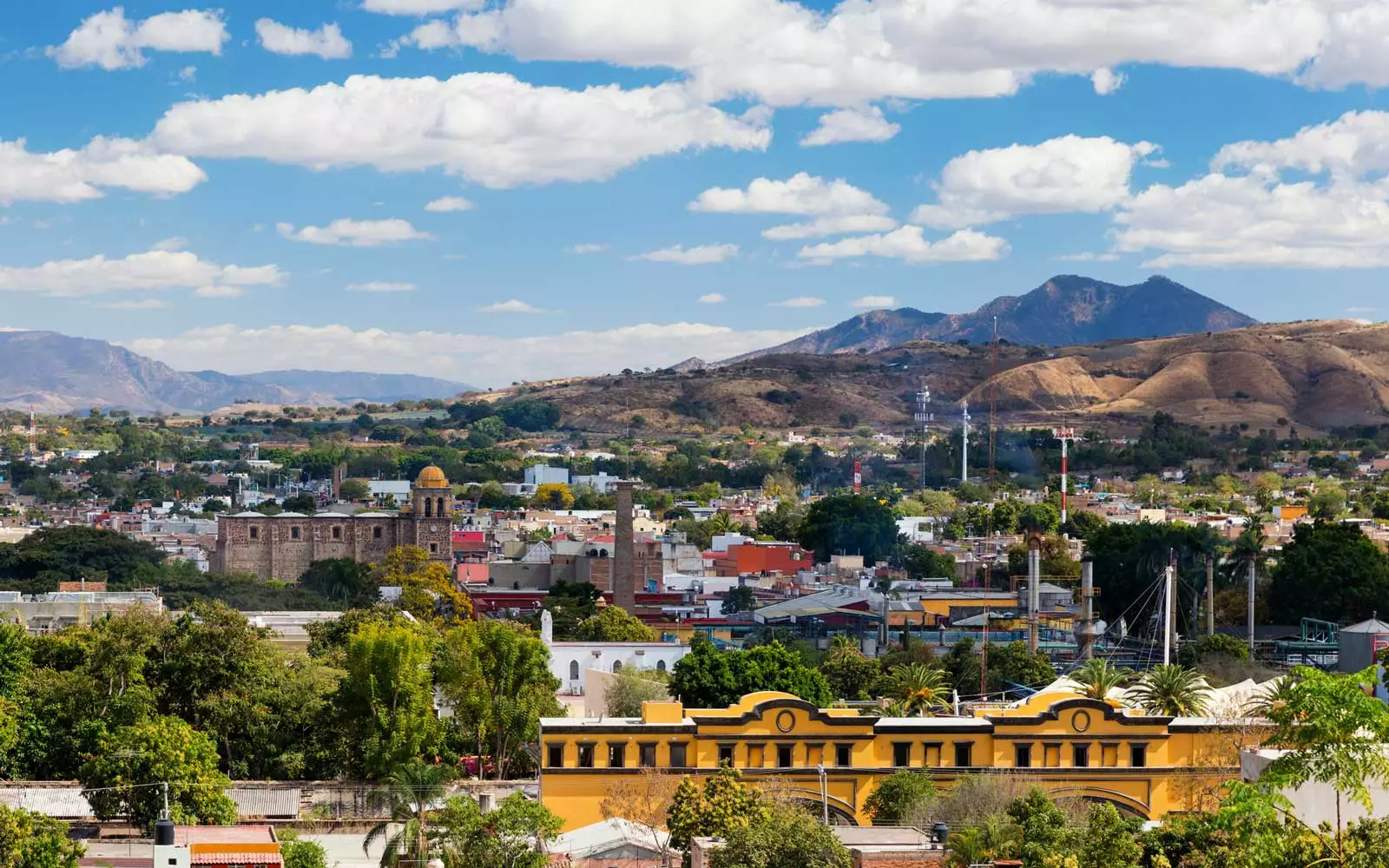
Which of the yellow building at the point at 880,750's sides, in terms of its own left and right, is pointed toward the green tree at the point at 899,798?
front

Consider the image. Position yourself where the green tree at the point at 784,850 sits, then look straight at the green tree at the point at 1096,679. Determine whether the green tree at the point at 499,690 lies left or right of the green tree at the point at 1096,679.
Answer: left

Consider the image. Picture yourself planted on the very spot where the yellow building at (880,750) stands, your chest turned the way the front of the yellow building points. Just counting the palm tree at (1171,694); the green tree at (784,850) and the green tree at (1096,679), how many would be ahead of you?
1

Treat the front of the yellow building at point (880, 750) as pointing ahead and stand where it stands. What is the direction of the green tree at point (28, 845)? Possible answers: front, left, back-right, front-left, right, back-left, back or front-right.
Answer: front-right

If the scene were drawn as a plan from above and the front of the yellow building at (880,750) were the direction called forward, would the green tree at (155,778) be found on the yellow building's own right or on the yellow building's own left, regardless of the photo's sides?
on the yellow building's own right

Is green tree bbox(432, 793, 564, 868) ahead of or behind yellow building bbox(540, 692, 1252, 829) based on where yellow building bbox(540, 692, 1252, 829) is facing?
ahead

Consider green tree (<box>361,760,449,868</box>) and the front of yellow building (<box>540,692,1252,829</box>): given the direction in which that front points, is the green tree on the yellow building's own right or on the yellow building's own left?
on the yellow building's own right

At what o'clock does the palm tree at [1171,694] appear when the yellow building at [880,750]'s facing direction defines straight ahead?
The palm tree is roughly at 8 o'clock from the yellow building.

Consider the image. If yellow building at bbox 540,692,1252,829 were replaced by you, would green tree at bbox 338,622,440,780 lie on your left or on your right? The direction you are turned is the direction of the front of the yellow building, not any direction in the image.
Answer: on your right

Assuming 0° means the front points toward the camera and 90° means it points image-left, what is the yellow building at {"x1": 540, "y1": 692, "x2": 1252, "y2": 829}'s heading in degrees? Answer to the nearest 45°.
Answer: approximately 0°

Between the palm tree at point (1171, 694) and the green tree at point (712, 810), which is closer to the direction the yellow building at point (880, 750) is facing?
the green tree

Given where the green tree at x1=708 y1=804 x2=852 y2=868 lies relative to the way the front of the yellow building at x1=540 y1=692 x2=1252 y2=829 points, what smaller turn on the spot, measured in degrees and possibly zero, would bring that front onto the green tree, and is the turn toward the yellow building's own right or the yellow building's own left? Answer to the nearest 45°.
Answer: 0° — it already faces it

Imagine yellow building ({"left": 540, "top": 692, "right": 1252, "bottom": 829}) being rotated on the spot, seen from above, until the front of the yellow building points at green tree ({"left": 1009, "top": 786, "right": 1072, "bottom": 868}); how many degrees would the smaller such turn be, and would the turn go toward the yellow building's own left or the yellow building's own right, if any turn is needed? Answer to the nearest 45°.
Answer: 0° — it already faces it

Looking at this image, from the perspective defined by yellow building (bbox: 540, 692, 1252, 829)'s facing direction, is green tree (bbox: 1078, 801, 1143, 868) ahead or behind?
ahead

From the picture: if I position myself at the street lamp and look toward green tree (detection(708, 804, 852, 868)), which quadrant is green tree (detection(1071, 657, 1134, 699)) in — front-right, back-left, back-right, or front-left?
back-left
